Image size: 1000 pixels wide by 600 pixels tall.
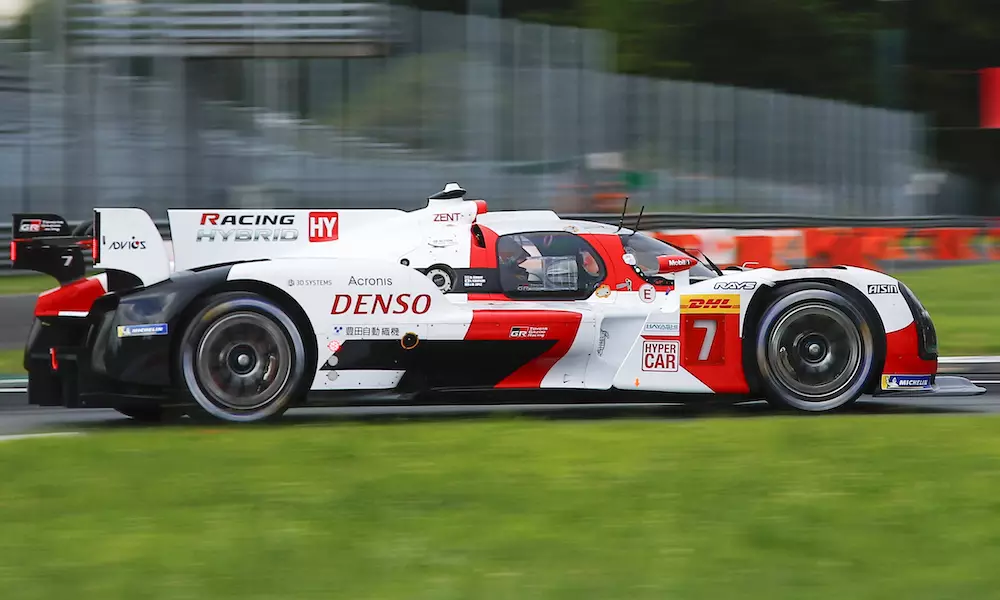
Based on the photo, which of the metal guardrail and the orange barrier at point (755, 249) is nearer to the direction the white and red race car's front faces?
the orange barrier

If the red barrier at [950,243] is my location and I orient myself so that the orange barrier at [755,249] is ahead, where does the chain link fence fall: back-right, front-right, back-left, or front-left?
front-right

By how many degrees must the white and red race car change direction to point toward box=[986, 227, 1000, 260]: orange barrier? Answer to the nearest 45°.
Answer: approximately 45° to its left

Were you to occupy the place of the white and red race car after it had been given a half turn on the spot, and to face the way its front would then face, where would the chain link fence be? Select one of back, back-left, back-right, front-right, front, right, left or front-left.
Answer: right

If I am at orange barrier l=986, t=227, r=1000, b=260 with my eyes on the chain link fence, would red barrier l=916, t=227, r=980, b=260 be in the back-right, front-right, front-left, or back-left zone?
front-left

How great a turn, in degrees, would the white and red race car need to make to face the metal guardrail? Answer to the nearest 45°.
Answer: approximately 90° to its left

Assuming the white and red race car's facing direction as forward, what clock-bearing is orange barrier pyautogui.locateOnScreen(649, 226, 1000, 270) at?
The orange barrier is roughly at 10 o'clock from the white and red race car.

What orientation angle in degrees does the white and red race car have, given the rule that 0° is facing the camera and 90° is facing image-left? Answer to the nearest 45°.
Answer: approximately 270°

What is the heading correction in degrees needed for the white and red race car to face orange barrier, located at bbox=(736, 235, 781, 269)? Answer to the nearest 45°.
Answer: approximately 90° to its left
